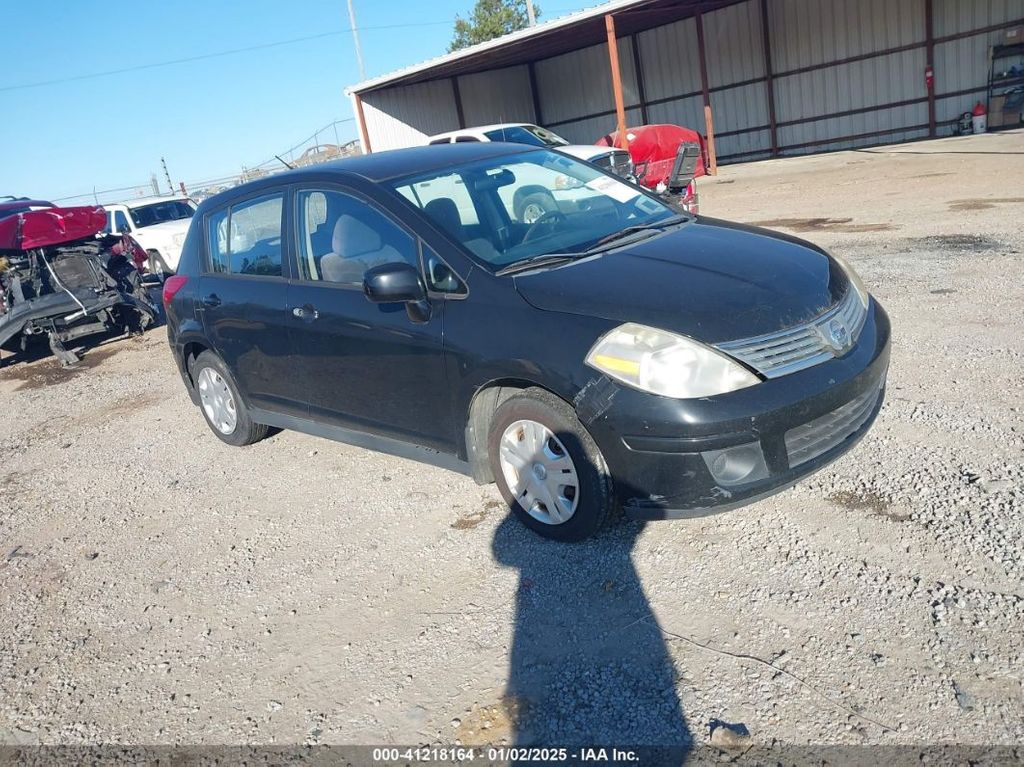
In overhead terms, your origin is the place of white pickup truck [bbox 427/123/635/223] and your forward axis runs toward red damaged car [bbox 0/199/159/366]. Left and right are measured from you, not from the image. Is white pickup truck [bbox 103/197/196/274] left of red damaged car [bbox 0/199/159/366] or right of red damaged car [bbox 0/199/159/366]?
right

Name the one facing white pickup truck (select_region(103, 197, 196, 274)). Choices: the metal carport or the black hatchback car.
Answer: the metal carport

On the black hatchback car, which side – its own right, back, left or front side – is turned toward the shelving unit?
left

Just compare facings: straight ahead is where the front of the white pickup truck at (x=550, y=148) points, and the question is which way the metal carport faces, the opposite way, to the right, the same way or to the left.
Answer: to the right

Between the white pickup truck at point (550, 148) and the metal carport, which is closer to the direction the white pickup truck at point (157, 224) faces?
the white pickup truck

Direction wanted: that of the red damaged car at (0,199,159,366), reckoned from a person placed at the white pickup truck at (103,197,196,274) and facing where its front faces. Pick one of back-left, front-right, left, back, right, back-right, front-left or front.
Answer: front-right

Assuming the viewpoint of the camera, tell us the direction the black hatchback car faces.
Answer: facing the viewer and to the right of the viewer

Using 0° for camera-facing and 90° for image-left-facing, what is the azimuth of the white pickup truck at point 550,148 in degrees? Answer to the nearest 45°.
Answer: approximately 315°

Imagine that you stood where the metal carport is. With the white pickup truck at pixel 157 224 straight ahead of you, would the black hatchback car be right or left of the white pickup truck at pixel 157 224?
left

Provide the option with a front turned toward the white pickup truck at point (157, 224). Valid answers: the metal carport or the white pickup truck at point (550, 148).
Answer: the metal carport

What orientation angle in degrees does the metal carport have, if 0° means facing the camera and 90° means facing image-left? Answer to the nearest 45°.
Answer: approximately 45°

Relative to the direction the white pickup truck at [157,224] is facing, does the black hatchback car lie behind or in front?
in front

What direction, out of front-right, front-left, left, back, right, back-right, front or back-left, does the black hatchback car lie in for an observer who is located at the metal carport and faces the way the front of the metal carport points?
front-left

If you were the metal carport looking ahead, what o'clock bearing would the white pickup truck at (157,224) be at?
The white pickup truck is roughly at 12 o'clock from the metal carport.
